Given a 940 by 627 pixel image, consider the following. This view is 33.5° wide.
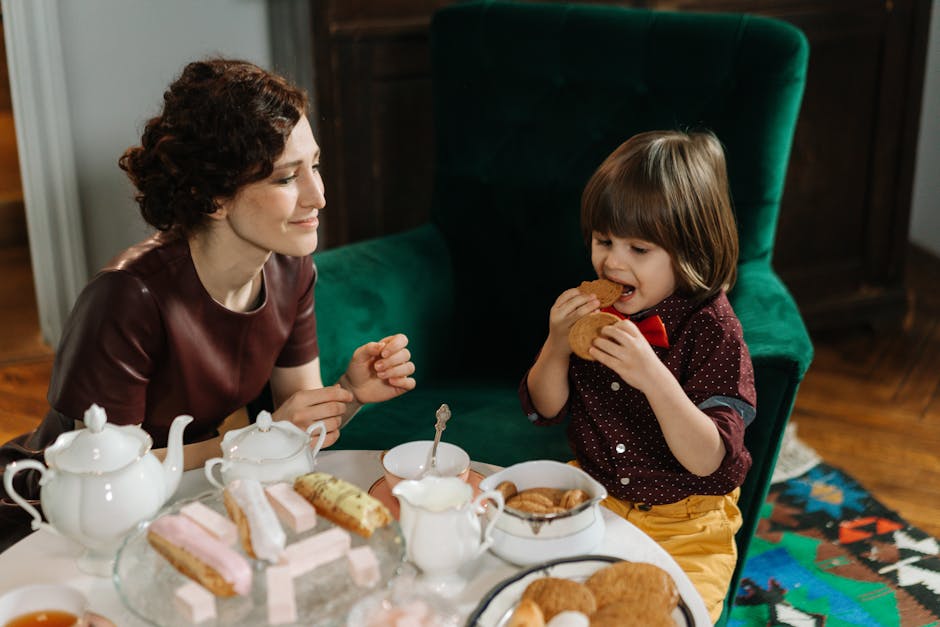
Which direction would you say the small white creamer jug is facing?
to the viewer's left

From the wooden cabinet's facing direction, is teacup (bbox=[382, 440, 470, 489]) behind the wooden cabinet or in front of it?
in front

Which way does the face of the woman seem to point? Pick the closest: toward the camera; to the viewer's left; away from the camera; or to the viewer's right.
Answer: to the viewer's right

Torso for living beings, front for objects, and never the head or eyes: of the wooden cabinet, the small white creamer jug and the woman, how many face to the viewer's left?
1

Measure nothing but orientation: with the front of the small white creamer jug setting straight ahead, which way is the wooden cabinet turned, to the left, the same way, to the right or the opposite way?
to the left

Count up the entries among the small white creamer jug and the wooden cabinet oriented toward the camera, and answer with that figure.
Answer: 1

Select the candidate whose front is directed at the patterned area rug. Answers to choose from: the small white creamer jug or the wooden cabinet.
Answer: the wooden cabinet

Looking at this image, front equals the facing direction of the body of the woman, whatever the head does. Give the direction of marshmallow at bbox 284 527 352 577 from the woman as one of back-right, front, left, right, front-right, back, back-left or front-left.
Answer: front-right

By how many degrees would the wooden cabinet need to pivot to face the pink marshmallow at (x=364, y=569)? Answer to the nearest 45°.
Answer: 0° — it already faces it

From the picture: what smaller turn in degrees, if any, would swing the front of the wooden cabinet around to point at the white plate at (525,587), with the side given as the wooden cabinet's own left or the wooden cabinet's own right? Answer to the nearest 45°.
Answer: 0° — it already faces it

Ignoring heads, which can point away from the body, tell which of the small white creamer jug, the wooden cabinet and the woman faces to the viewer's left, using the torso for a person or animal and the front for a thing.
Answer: the small white creamer jug
